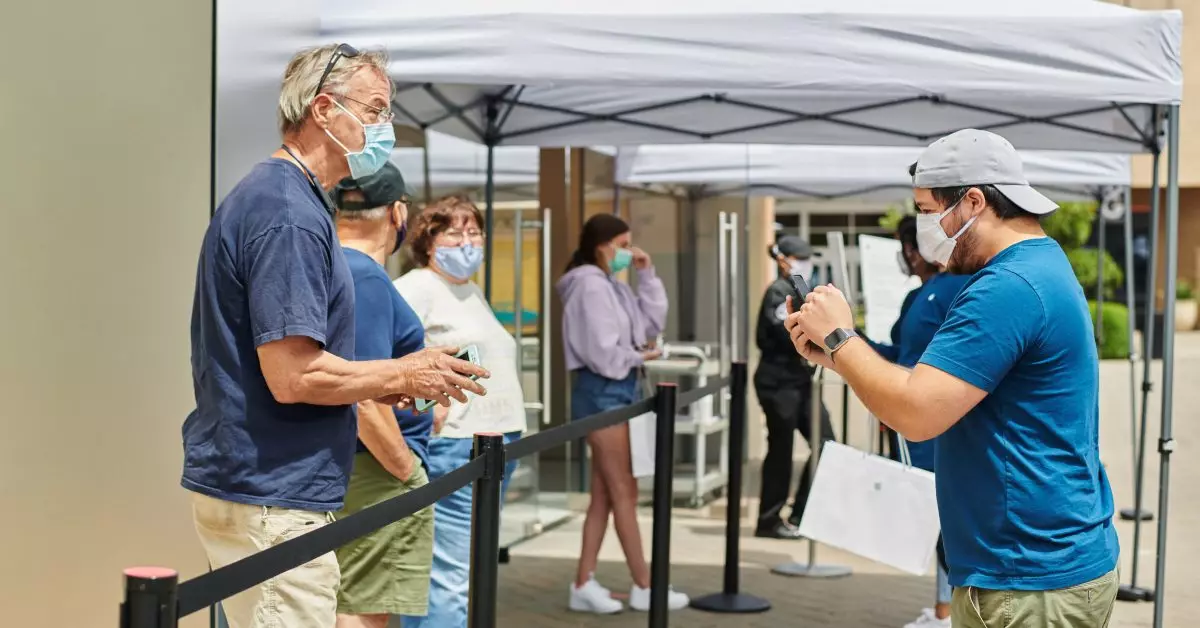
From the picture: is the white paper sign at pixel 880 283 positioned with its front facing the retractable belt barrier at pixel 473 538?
yes

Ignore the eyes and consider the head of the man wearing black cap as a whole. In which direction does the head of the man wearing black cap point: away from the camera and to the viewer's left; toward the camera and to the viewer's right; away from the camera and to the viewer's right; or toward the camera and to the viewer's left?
away from the camera and to the viewer's right

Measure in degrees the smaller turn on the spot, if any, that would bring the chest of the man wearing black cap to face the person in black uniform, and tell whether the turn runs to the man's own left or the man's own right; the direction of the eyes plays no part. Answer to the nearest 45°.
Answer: approximately 45° to the man's own left

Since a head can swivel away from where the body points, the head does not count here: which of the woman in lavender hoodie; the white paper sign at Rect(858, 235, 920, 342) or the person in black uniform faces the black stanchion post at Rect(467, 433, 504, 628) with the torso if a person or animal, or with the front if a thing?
the white paper sign

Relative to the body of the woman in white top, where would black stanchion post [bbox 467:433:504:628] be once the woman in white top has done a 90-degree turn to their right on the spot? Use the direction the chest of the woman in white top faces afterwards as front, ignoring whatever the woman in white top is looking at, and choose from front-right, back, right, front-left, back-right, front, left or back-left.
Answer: front-left

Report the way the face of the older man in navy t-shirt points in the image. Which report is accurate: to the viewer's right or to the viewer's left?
to the viewer's right

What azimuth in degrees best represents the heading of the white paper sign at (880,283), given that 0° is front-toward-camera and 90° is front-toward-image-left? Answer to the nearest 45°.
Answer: approximately 0°
